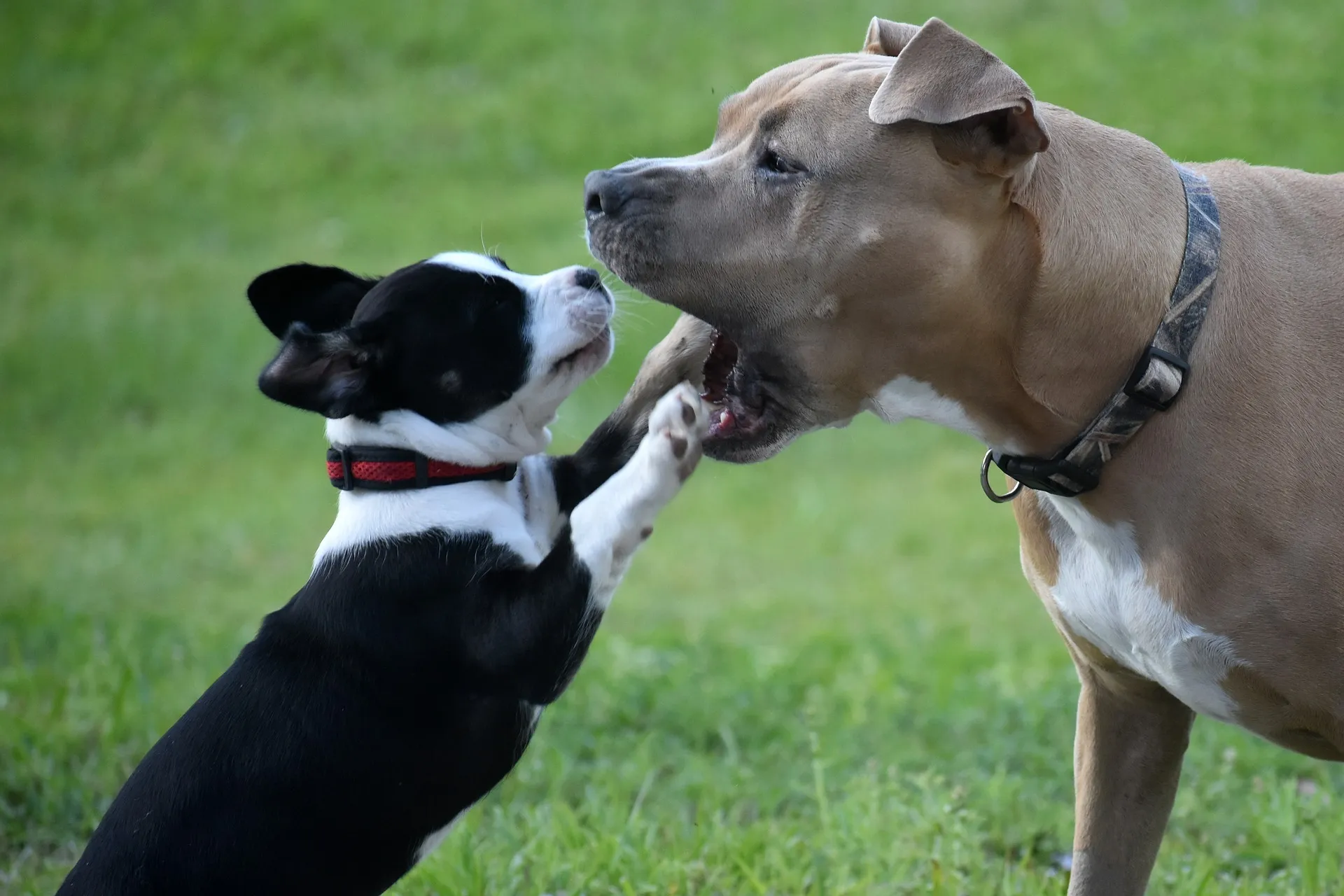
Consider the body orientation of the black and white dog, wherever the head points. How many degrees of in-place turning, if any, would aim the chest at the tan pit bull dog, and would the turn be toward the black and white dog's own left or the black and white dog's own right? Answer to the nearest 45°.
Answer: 0° — it already faces it

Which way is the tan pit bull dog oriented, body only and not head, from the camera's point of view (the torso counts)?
to the viewer's left

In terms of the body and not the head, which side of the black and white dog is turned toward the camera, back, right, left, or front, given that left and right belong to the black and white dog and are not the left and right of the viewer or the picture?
right

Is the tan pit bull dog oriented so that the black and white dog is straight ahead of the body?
yes

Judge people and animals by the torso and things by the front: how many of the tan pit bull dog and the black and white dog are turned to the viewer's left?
1

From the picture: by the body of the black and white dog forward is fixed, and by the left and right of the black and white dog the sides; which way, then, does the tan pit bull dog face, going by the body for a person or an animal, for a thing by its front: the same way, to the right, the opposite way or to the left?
the opposite way
